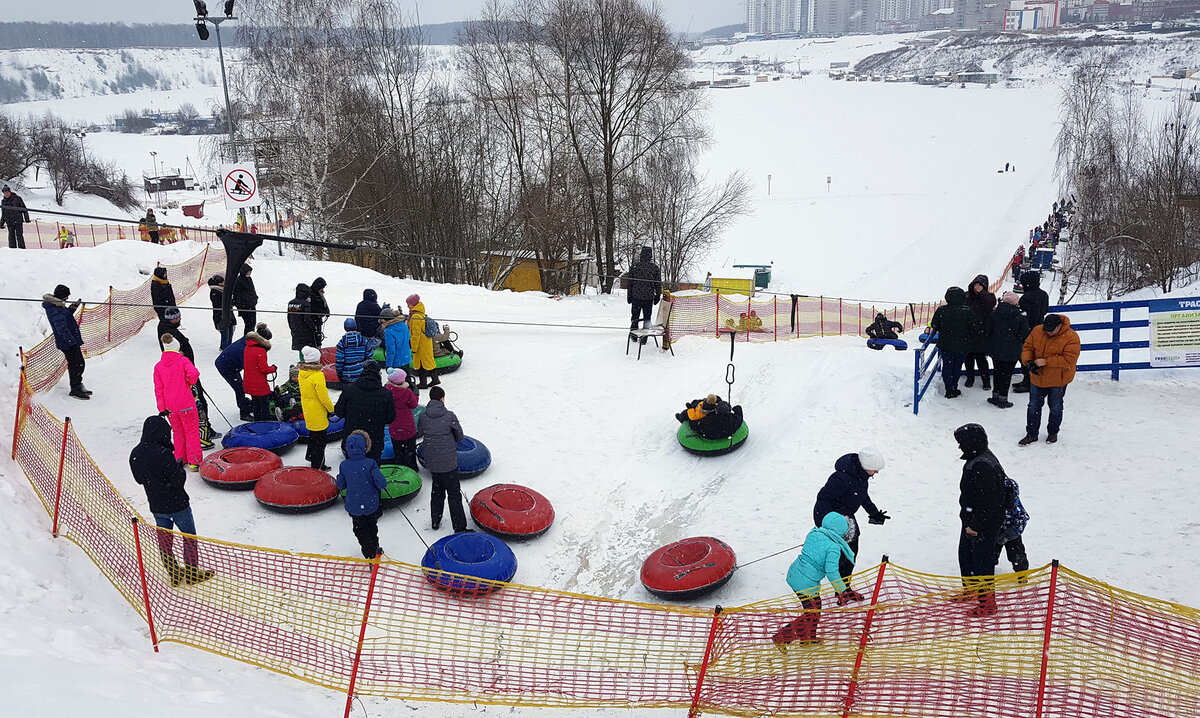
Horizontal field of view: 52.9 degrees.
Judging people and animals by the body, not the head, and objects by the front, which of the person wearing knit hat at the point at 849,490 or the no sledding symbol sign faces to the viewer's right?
the person wearing knit hat

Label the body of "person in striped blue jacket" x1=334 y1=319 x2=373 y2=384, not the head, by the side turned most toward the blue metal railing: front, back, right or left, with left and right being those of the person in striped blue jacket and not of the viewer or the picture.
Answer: right

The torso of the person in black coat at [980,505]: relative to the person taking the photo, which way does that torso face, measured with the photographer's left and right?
facing to the left of the viewer

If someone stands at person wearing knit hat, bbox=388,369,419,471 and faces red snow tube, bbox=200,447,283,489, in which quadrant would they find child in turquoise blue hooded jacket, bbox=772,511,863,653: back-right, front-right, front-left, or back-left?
back-left

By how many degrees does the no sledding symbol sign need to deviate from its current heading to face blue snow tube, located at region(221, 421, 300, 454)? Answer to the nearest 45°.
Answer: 0° — it already faces it

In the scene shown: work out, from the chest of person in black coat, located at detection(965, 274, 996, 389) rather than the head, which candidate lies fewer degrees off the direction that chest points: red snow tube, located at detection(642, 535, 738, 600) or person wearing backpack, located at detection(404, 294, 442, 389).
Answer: the red snow tube

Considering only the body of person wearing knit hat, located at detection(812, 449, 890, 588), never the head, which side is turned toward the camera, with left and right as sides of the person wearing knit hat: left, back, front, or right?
right

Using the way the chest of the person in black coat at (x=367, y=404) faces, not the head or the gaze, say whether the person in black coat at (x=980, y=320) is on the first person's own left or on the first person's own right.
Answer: on the first person's own right

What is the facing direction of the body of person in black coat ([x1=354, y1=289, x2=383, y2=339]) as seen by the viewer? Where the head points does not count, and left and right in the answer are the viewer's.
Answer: facing away from the viewer

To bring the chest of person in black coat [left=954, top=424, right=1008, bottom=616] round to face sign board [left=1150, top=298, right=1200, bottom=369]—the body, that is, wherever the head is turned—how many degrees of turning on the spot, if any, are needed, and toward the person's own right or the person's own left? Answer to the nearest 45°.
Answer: approximately 90° to the person's own right

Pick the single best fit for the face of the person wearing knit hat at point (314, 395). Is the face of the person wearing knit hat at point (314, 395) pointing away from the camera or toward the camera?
away from the camera

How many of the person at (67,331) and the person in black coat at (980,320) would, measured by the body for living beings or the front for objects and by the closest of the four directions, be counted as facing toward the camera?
1
